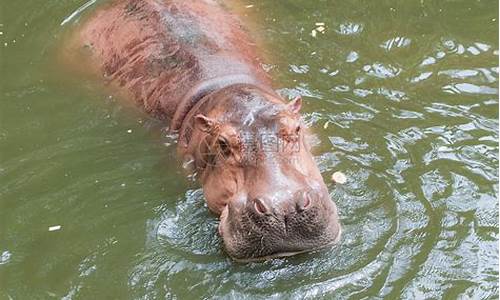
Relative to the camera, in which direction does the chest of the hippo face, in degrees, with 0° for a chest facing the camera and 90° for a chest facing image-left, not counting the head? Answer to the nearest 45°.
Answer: approximately 315°
